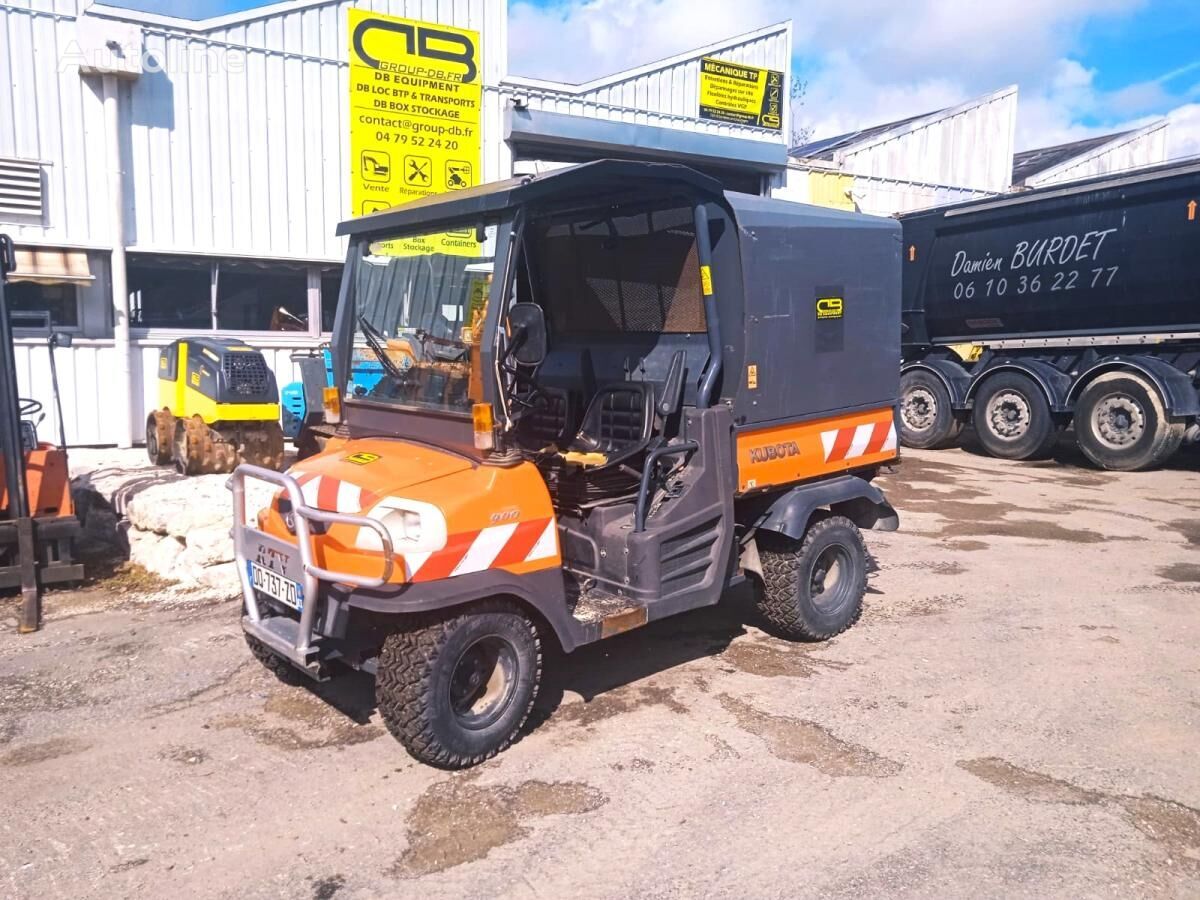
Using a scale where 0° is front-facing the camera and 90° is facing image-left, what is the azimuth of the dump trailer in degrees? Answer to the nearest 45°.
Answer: approximately 315°

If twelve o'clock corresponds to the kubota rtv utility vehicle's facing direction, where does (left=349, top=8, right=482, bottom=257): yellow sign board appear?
The yellow sign board is roughly at 4 o'clock from the kubota rtv utility vehicle.

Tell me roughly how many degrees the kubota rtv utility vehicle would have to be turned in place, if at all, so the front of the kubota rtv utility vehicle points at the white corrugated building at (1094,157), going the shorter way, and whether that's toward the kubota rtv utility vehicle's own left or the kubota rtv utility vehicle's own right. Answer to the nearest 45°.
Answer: approximately 180°

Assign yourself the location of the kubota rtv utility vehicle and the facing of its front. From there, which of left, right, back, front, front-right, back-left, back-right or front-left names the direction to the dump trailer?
back

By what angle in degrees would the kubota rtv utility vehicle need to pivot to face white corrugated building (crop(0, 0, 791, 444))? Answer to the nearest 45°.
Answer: approximately 90° to its right

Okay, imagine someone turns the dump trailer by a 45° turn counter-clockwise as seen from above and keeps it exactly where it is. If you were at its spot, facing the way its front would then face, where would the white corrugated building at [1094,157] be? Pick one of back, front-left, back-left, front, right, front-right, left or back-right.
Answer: left

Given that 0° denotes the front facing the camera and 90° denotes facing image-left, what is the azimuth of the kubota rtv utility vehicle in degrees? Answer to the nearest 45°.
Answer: approximately 45°
